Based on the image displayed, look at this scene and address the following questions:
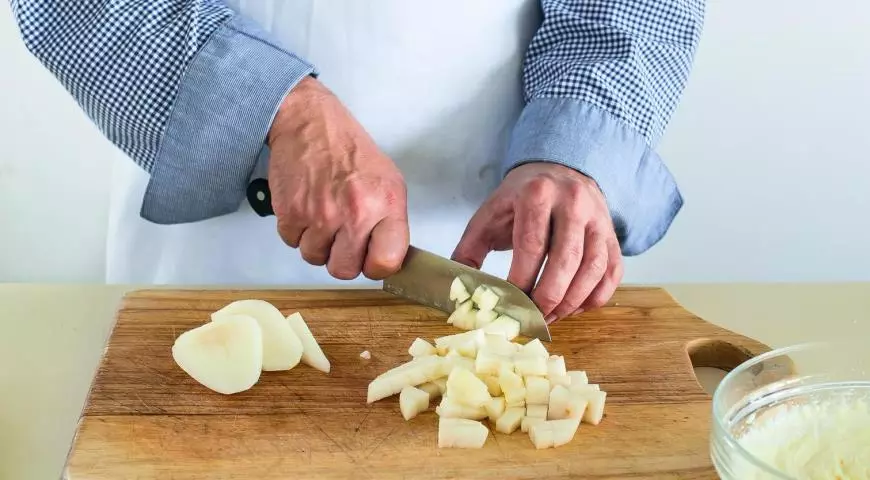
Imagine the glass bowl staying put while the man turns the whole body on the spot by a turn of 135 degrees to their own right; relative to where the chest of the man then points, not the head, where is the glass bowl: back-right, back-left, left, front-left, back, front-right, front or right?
back

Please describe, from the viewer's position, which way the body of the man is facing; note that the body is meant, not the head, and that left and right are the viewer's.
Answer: facing the viewer
